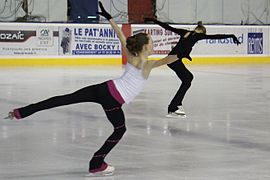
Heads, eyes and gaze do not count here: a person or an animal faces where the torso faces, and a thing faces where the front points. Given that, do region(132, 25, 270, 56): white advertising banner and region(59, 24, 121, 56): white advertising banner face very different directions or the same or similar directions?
same or similar directions

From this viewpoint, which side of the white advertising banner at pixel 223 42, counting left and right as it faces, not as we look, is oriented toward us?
front

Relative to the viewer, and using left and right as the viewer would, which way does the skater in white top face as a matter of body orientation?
facing away from the viewer and to the right of the viewer

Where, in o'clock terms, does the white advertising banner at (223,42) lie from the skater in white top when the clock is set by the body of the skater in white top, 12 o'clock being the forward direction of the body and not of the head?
The white advertising banner is roughly at 11 o'clock from the skater in white top.

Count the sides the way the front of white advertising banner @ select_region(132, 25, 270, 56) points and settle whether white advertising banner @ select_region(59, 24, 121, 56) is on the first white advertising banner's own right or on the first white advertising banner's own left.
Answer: on the first white advertising banner's own right

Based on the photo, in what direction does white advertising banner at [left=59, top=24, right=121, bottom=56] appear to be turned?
toward the camera

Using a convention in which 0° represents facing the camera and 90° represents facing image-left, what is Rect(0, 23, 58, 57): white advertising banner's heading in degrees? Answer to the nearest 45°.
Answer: approximately 0°

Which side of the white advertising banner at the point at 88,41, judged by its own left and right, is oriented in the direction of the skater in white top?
front

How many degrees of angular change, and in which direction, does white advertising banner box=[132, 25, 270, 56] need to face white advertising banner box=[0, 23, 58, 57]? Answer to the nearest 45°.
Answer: approximately 45° to its right

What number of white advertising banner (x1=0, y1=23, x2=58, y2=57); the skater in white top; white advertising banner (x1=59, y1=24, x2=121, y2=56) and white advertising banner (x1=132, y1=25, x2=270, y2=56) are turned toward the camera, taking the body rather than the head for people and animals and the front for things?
3

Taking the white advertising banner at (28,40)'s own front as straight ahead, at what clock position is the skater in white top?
The skater in white top is roughly at 12 o'clock from the white advertising banner.

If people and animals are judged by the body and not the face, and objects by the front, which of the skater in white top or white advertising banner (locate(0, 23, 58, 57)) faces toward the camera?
the white advertising banner

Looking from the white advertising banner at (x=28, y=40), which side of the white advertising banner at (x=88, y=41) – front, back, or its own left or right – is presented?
right

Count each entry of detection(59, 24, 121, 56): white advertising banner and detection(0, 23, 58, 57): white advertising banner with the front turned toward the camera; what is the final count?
2
